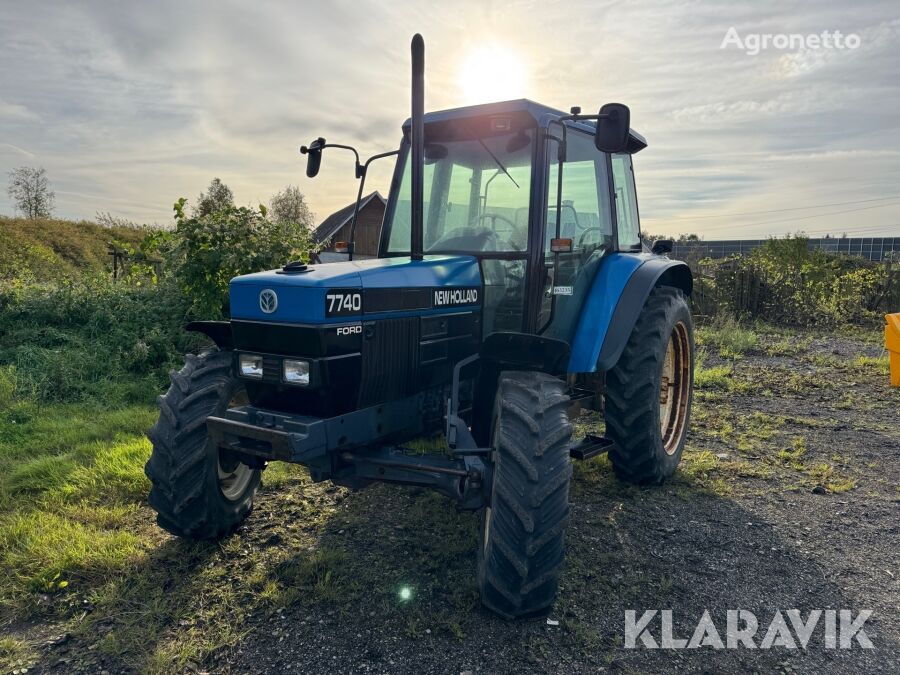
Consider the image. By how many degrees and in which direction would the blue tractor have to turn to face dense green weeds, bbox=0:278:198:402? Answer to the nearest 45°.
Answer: approximately 90° to its right

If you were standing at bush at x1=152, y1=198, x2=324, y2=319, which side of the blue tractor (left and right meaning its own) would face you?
right

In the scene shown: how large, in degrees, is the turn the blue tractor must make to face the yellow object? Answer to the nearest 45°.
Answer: approximately 180°

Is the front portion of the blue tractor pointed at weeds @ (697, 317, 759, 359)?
no

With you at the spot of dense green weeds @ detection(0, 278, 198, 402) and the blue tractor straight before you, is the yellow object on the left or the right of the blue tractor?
left

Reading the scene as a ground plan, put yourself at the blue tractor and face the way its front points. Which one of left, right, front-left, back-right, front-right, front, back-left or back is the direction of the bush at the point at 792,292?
back

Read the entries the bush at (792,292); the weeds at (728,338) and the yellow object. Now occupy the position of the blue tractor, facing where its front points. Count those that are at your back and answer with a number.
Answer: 3

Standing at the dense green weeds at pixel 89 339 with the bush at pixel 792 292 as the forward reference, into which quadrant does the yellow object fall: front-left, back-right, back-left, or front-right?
front-right
